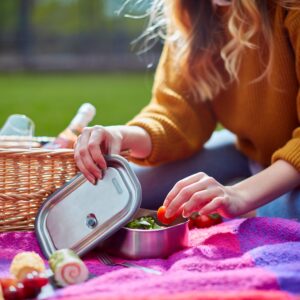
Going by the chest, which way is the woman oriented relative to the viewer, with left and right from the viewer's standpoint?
facing the viewer and to the left of the viewer

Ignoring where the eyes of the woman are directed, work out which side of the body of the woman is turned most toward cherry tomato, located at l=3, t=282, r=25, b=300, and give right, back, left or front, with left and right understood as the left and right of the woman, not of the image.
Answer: front
